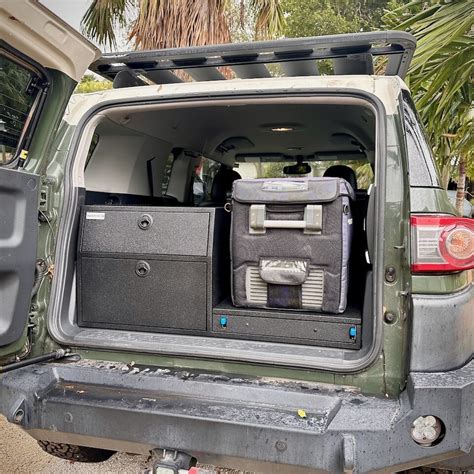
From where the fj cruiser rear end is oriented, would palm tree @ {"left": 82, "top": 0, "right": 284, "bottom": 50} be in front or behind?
in front

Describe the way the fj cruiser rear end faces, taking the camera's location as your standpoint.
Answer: facing away from the viewer

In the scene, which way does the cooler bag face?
toward the camera

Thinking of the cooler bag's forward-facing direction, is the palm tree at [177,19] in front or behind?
behind

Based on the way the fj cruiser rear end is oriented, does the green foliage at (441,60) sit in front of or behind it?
in front

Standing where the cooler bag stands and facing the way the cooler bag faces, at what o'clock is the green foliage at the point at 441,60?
The green foliage is roughly at 7 o'clock from the cooler bag.
